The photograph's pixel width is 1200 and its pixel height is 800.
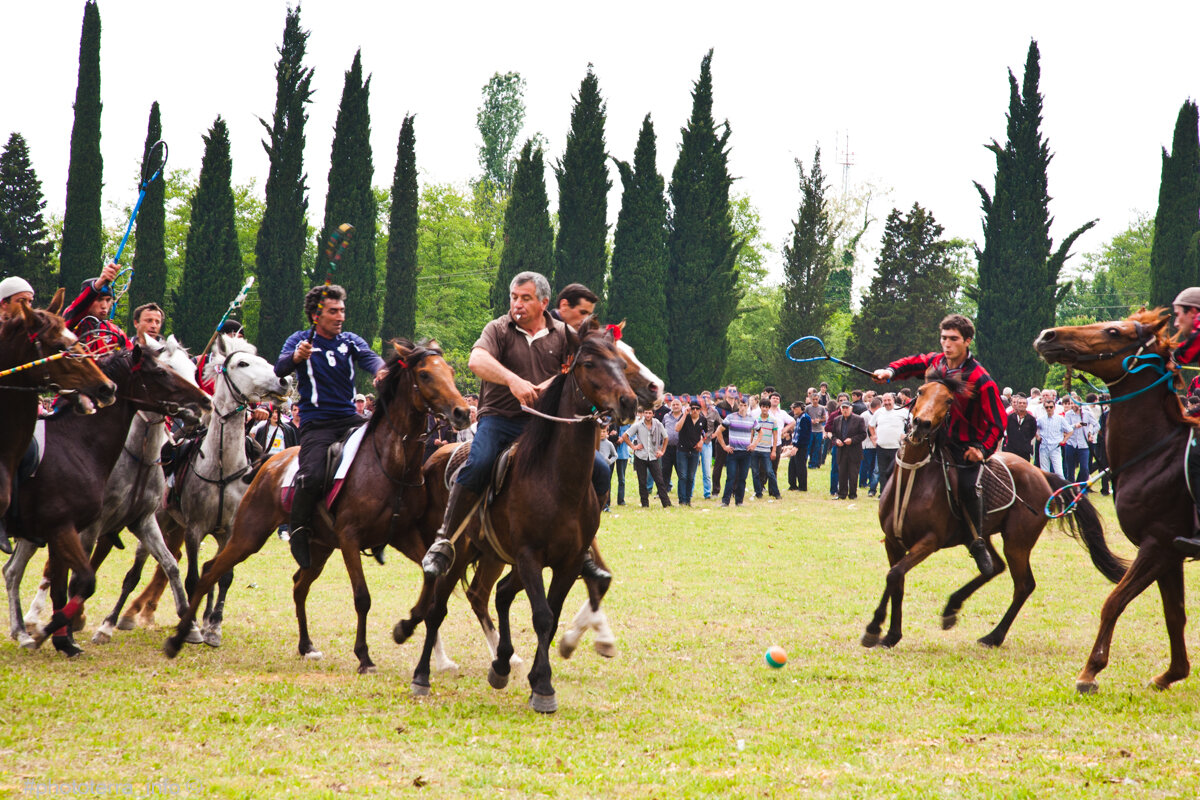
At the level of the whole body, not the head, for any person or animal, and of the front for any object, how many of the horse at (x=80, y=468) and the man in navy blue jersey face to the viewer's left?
0

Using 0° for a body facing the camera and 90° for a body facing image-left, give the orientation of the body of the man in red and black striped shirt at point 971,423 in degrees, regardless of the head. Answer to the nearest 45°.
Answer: approximately 45°

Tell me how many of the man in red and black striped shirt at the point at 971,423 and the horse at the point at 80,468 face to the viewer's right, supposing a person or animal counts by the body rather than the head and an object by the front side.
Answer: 1

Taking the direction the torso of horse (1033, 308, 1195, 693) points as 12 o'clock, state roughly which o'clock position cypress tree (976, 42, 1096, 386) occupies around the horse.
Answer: The cypress tree is roughly at 3 o'clock from the horse.

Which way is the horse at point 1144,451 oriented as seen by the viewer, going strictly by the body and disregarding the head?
to the viewer's left

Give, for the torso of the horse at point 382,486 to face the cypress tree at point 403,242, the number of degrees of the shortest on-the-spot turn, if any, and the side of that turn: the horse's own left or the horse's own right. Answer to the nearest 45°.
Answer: approximately 135° to the horse's own left

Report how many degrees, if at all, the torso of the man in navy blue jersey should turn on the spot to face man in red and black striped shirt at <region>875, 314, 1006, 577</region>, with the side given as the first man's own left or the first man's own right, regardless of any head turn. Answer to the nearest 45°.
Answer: approximately 45° to the first man's own left

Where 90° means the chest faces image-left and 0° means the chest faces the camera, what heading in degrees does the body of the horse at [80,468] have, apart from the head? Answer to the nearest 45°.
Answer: approximately 270°

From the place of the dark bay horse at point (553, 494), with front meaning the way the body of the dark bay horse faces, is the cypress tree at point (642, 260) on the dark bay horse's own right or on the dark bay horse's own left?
on the dark bay horse's own left

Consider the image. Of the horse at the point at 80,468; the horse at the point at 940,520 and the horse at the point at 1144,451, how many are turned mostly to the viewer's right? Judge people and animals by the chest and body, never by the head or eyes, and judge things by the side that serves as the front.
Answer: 1

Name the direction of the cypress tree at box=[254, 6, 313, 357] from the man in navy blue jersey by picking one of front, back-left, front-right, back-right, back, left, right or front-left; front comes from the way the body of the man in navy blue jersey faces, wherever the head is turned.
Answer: back-left

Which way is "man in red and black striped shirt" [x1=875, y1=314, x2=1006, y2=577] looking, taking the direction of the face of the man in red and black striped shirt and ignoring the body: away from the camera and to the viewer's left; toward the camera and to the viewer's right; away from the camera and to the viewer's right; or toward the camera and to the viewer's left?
toward the camera and to the viewer's left

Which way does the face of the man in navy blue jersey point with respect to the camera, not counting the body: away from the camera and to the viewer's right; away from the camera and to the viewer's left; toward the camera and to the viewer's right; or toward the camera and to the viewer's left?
toward the camera and to the viewer's right

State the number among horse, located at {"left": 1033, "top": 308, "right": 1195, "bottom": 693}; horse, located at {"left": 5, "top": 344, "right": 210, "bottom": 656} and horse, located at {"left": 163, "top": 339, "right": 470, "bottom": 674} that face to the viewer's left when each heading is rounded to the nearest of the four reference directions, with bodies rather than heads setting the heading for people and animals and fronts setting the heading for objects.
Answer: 1

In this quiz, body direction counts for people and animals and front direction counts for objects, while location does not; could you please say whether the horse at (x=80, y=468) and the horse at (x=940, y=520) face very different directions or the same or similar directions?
very different directions

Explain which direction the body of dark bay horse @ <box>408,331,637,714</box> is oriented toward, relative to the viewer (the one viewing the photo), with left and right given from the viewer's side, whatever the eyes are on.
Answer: facing the viewer and to the right of the viewer
